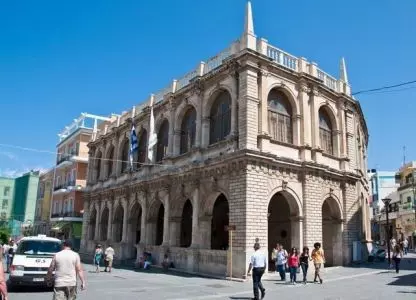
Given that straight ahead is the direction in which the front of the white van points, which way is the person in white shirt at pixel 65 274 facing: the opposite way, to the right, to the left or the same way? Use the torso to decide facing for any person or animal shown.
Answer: the opposite way

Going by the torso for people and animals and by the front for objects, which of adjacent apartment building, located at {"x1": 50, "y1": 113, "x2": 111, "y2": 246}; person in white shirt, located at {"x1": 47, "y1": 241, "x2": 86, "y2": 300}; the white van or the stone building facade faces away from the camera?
the person in white shirt

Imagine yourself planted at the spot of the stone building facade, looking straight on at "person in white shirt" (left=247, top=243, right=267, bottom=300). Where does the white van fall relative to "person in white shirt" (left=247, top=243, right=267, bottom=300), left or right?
right

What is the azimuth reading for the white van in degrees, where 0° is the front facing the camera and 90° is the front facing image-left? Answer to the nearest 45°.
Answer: approximately 0°

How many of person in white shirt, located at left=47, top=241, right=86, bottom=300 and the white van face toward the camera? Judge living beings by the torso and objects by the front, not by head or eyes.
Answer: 1

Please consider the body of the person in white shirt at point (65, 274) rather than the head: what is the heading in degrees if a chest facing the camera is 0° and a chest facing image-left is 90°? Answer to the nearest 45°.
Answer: approximately 180°

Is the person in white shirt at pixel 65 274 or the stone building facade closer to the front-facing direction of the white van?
the person in white shirt

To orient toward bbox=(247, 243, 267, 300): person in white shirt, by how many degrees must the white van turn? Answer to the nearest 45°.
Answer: approximately 45° to its left

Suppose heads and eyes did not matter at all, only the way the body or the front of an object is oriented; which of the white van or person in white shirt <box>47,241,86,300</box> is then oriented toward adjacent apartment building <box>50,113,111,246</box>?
the person in white shirt

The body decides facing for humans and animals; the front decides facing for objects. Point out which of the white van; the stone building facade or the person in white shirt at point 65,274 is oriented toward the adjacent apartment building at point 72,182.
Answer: the person in white shirt
